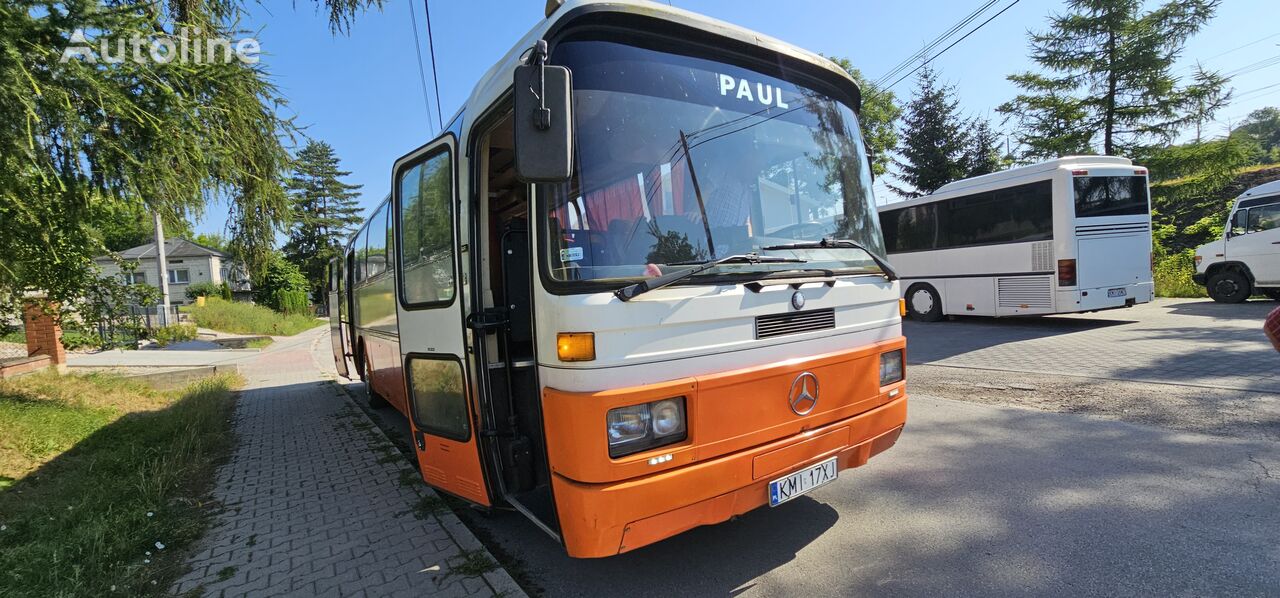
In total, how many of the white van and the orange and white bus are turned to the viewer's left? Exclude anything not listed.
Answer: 1

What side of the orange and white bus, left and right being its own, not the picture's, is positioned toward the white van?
left

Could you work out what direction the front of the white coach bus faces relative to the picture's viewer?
facing away from the viewer and to the left of the viewer

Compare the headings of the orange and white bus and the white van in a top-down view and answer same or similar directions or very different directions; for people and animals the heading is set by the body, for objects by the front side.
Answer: very different directions

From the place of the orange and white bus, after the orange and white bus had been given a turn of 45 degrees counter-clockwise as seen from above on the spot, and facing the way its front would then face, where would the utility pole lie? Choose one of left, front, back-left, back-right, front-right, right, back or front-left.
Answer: back-left

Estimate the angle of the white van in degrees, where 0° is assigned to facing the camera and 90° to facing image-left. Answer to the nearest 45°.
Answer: approximately 90°

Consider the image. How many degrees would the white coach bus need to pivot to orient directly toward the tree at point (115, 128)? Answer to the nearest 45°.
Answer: approximately 90° to its left

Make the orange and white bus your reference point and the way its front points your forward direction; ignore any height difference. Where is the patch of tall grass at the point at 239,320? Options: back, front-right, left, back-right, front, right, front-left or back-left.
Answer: back

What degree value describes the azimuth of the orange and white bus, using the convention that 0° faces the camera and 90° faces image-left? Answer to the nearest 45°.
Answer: approximately 315°

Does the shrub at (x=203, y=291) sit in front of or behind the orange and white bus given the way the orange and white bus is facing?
behind

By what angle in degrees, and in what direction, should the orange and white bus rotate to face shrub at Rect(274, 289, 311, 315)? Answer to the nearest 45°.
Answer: approximately 180°
